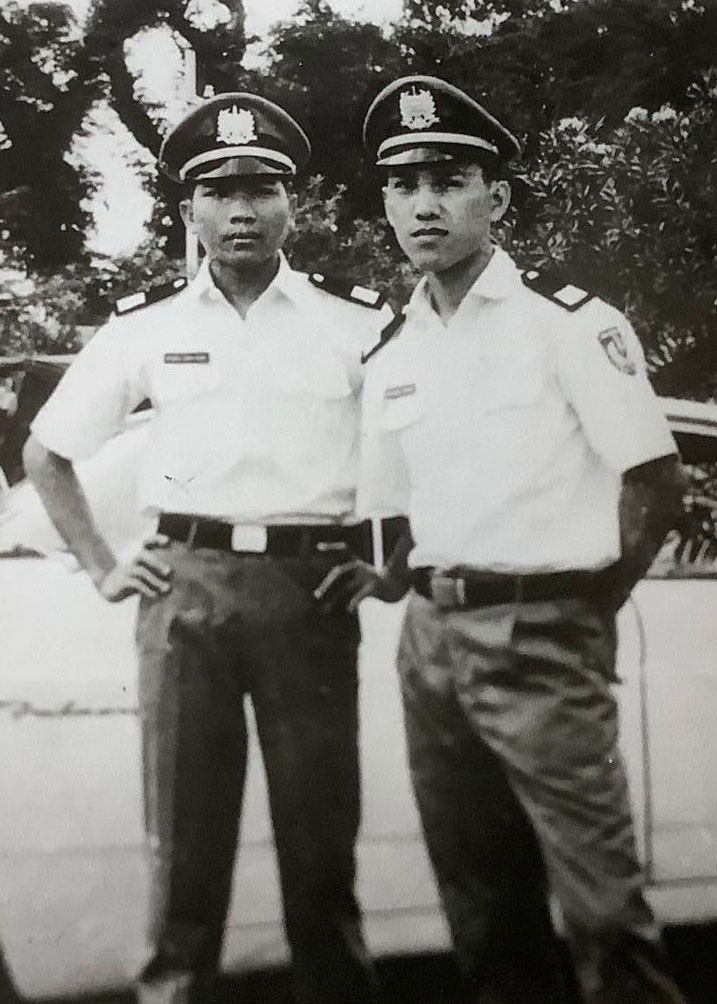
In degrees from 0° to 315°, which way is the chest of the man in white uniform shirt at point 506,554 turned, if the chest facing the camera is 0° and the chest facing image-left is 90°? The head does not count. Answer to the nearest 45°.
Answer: approximately 45°

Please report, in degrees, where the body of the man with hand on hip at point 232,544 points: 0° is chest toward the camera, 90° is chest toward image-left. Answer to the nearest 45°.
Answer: approximately 0°
